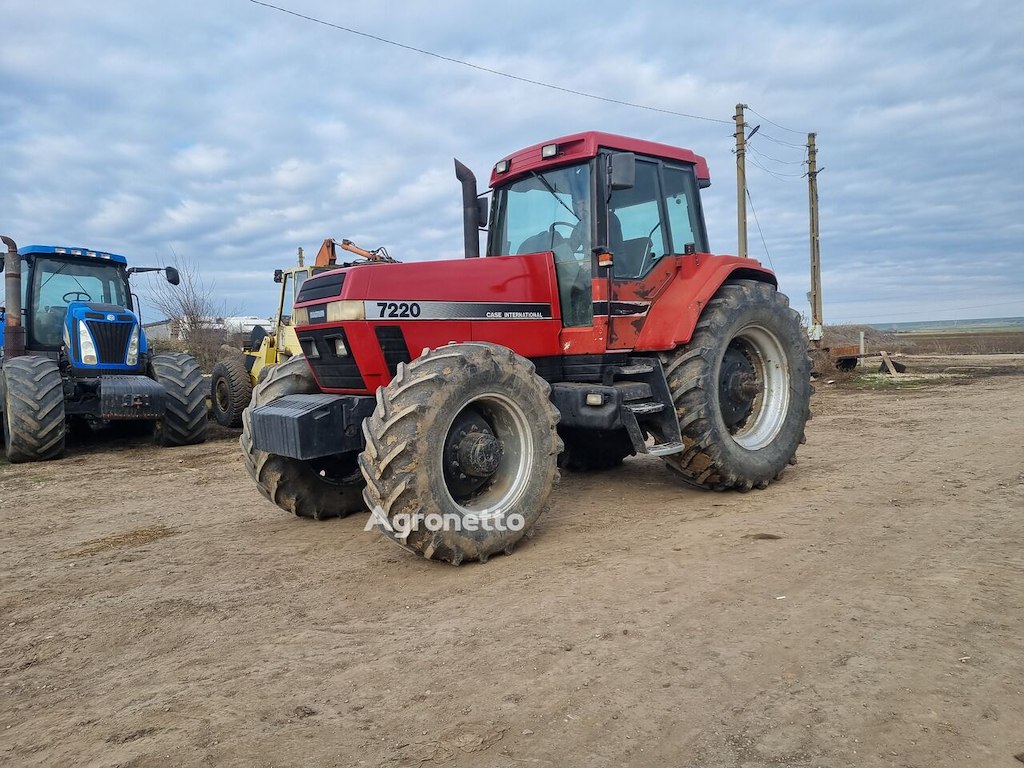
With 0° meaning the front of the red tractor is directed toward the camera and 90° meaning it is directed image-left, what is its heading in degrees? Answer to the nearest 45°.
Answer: approximately 45°

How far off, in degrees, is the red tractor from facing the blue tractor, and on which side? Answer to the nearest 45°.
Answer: approximately 90° to its right

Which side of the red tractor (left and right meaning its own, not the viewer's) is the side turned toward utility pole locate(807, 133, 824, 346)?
back

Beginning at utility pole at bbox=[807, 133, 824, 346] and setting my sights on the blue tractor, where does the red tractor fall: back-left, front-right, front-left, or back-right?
front-left

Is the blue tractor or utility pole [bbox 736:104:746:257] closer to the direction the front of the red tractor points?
the blue tractor

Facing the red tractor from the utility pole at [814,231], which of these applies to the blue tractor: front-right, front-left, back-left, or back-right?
front-right

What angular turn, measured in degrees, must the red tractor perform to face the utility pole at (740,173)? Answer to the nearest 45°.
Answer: approximately 135° to its right
